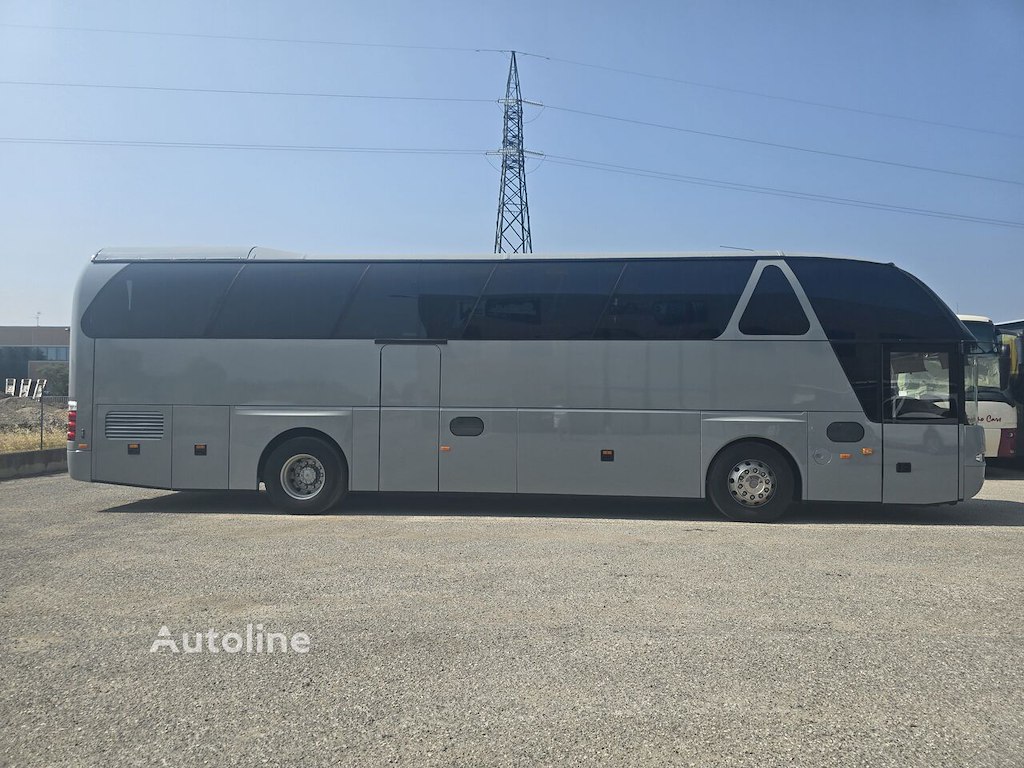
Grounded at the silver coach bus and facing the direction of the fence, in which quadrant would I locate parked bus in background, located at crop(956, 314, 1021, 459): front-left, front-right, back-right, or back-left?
back-right

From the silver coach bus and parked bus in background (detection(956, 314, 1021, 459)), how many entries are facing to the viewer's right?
1

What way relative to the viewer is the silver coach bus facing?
to the viewer's right

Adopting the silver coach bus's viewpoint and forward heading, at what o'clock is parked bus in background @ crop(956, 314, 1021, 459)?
The parked bus in background is roughly at 11 o'clock from the silver coach bus.

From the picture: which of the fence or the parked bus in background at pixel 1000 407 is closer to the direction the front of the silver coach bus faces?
the parked bus in background

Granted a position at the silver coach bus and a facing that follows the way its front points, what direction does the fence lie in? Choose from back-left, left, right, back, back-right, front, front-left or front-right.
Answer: back-left

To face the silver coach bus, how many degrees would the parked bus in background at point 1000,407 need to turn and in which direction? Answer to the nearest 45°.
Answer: approximately 45° to its right

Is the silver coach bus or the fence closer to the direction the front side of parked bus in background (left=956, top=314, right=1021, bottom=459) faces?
the silver coach bus
